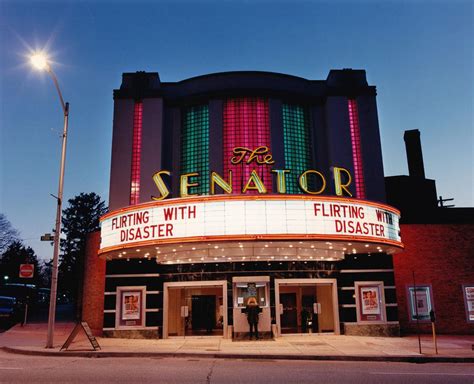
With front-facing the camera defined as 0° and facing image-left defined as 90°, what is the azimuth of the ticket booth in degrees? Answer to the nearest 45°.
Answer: approximately 0°

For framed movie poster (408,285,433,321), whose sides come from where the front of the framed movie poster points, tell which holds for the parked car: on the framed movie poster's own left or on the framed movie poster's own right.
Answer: on the framed movie poster's own right

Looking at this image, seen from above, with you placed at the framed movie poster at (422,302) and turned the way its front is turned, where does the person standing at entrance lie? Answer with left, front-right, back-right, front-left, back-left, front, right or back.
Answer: front-right

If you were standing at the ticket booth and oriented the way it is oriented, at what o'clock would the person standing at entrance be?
The person standing at entrance is roughly at 12 o'clock from the ticket booth.

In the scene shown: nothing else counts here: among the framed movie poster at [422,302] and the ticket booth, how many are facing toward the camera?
2

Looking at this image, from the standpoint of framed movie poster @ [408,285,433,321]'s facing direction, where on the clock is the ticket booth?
The ticket booth is roughly at 2 o'clock from the framed movie poster.

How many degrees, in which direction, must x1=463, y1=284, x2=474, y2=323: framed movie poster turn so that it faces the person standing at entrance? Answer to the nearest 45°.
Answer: approximately 45° to its right

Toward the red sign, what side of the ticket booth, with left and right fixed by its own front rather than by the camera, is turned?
right

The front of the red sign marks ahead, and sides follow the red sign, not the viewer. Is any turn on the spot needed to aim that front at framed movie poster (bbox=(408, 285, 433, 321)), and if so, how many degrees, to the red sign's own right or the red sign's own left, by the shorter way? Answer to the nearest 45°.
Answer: approximately 45° to the red sign's own left

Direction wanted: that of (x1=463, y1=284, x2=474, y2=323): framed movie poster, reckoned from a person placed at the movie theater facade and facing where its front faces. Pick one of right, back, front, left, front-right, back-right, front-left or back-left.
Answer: left

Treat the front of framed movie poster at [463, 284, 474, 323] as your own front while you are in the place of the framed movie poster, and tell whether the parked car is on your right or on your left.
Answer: on your right

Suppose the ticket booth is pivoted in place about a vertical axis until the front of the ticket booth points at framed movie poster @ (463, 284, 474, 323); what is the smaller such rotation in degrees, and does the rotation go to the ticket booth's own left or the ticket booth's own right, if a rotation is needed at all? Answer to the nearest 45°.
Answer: approximately 90° to the ticket booth's own left

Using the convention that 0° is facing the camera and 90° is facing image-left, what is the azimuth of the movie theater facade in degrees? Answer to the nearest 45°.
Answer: approximately 0°

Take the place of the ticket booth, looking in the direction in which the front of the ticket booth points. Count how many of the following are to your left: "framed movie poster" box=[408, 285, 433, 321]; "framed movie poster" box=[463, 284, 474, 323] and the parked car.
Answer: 2
